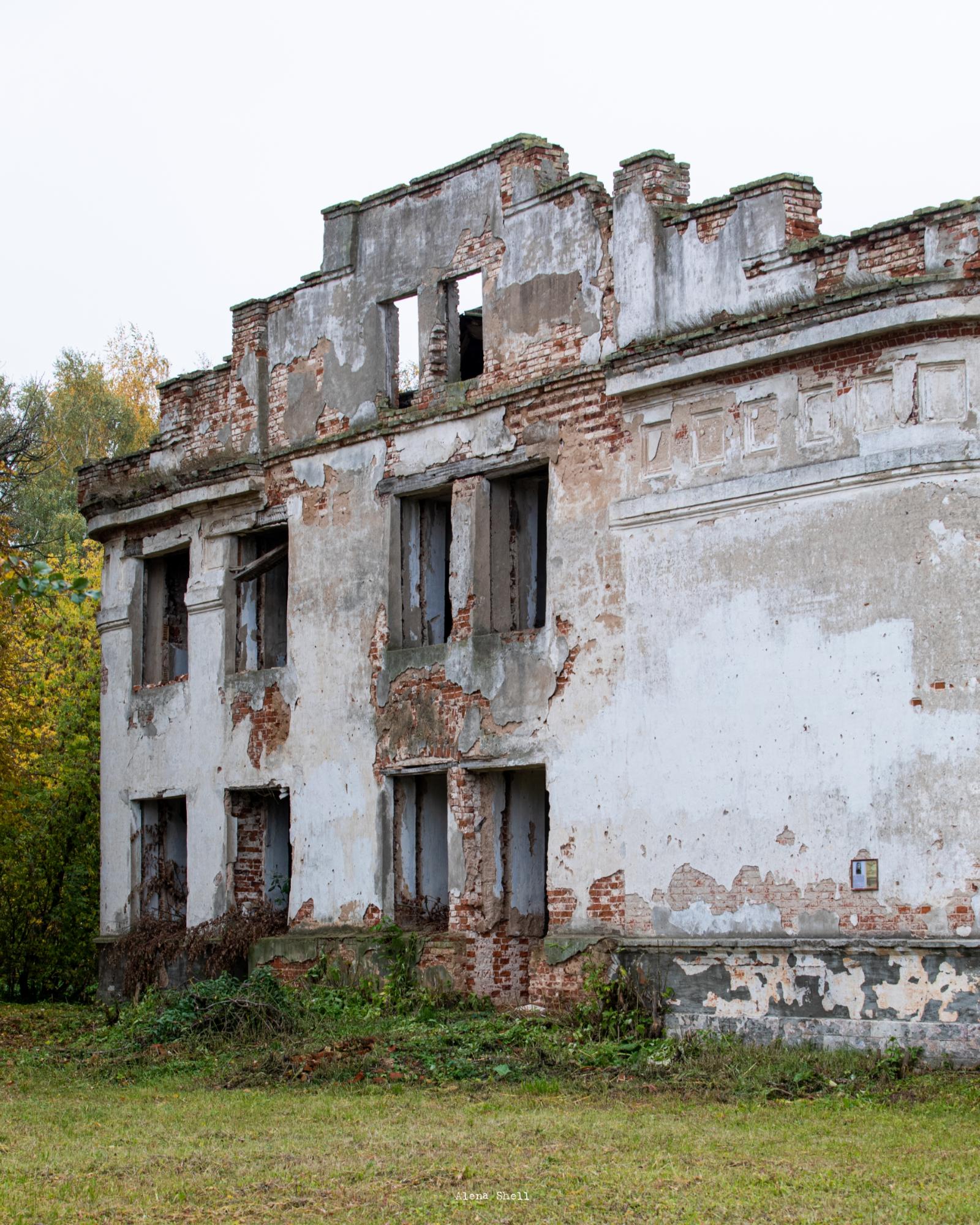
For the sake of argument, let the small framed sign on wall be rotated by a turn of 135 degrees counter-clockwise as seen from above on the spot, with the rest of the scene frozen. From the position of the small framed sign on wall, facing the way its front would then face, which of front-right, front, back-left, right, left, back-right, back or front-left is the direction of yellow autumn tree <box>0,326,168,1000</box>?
left

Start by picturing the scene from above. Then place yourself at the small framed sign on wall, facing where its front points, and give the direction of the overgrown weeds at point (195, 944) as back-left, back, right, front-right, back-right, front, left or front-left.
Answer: back-right

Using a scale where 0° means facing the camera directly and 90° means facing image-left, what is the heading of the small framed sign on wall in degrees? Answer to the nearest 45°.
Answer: approximately 0°
